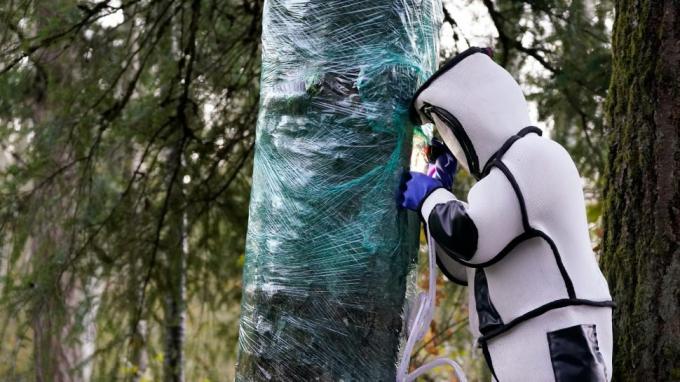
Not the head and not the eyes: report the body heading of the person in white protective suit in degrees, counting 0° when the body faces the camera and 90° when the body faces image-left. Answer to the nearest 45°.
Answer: approximately 90°

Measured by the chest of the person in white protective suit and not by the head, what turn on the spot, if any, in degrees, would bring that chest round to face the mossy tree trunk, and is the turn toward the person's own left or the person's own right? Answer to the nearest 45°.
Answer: approximately 135° to the person's own right

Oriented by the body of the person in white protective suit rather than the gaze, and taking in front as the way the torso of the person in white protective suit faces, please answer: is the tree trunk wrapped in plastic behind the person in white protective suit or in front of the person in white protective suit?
in front

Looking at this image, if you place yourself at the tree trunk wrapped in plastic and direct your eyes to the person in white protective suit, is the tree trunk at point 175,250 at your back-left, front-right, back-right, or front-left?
back-left

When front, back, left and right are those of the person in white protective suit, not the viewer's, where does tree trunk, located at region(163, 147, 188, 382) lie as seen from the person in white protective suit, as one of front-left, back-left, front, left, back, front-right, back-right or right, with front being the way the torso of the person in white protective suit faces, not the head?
front-right

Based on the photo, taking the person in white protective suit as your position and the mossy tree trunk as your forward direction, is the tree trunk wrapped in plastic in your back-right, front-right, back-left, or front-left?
back-left
